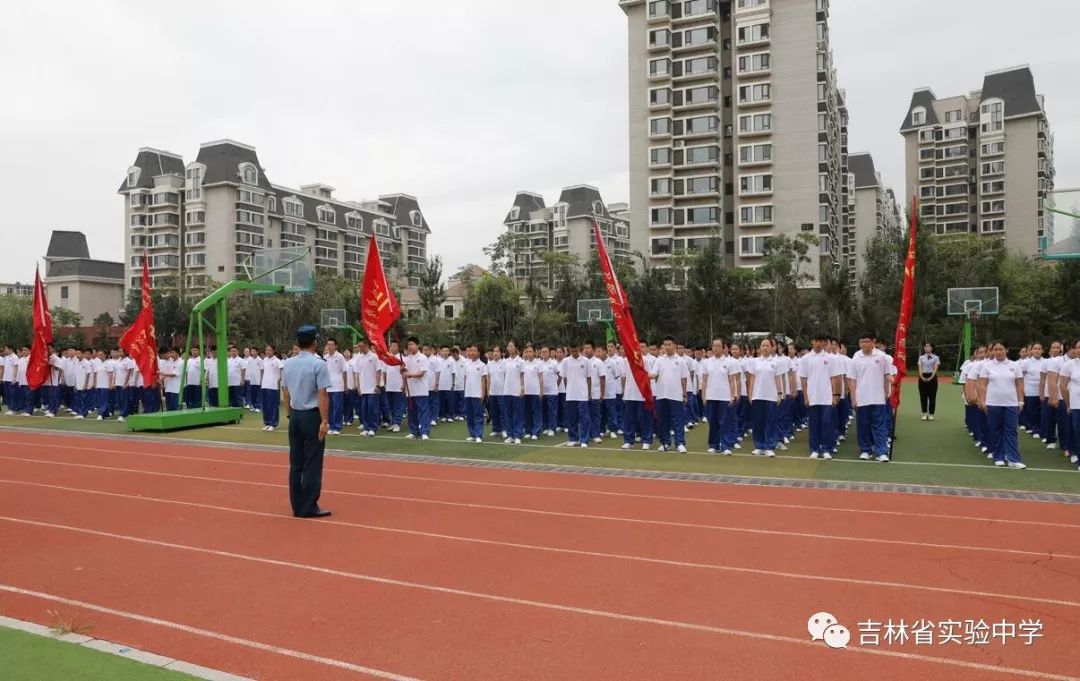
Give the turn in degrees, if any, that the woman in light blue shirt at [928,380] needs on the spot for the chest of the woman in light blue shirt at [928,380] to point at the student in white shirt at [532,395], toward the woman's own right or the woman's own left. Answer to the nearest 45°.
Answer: approximately 45° to the woman's own right

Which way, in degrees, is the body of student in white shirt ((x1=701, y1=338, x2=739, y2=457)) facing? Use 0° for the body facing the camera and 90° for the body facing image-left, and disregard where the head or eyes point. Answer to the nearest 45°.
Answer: approximately 0°

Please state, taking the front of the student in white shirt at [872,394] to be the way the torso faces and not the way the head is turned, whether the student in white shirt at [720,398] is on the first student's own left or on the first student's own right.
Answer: on the first student's own right

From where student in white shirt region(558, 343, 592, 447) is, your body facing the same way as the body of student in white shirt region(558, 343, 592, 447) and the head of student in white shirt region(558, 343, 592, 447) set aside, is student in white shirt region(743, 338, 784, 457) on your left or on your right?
on your left

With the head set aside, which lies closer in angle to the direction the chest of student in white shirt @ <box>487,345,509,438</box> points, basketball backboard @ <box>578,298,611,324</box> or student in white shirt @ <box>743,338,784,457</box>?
the student in white shirt

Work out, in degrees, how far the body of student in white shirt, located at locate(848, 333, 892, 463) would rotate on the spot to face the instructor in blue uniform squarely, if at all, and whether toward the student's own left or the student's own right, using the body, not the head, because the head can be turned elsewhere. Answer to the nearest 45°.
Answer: approximately 45° to the student's own right

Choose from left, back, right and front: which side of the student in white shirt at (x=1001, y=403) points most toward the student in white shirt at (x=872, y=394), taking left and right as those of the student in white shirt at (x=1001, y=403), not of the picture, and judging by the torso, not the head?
right

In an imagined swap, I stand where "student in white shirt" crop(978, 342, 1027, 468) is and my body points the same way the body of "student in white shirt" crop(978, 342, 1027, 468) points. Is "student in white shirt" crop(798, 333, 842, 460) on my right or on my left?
on my right

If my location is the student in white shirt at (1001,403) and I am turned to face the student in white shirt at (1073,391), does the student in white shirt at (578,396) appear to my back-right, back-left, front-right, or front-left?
back-left

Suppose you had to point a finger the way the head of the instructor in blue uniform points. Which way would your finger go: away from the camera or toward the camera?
away from the camera
